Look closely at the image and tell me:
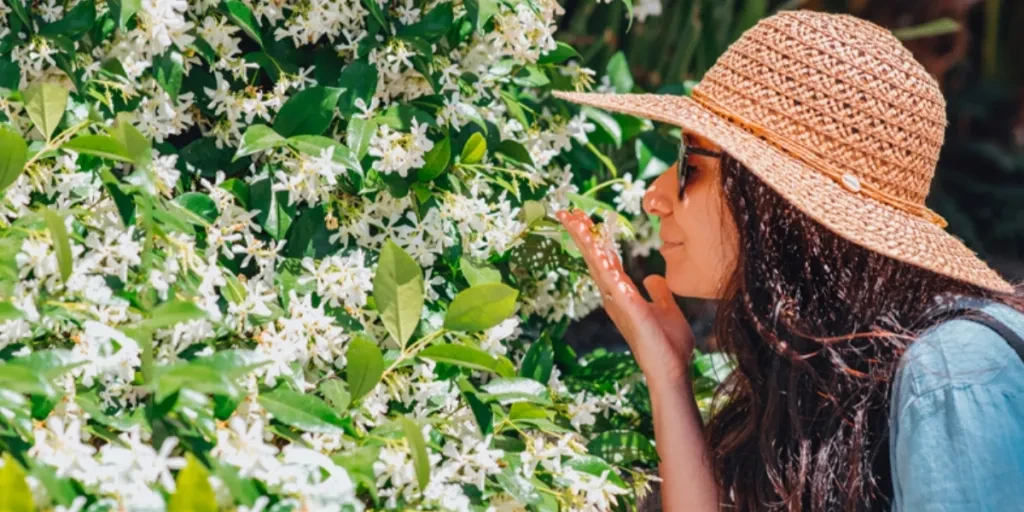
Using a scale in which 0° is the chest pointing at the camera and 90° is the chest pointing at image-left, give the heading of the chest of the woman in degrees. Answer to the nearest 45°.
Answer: approximately 90°

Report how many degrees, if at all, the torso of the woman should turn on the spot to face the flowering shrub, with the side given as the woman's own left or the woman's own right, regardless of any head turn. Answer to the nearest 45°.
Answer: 0° — they already face it

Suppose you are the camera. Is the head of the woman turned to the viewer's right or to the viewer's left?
to the viewer's left
